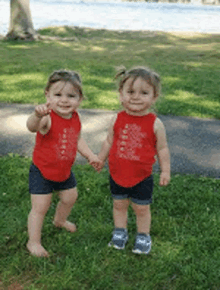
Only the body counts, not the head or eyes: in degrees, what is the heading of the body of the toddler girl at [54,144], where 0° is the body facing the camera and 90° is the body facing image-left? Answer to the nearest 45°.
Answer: approximately 315°

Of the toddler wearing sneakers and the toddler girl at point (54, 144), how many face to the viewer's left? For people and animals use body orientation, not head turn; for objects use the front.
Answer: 0
